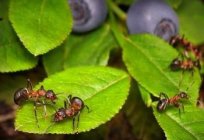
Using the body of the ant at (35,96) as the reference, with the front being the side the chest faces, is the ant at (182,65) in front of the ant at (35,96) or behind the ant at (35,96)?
in front

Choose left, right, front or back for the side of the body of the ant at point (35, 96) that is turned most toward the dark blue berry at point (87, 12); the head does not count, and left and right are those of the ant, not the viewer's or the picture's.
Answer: left

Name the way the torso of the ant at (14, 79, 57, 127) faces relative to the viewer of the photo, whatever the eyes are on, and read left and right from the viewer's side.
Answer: facing to the right of the viewer

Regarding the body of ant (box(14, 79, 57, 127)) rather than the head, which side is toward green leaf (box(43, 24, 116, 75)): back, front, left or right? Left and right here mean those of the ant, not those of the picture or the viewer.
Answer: left
